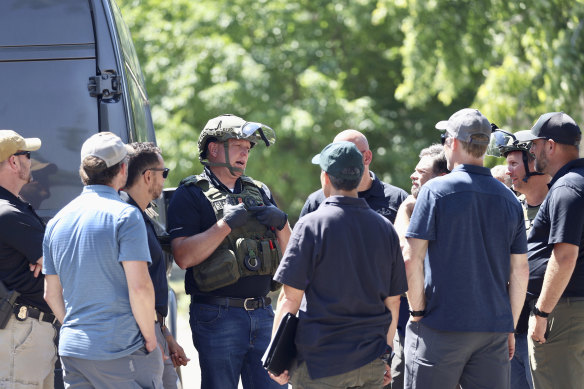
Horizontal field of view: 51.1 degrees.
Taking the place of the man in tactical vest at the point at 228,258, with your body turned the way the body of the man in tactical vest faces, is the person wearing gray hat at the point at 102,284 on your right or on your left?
on your right

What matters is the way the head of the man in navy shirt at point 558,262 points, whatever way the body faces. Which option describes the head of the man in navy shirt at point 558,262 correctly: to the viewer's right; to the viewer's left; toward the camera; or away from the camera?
to the viewer's left

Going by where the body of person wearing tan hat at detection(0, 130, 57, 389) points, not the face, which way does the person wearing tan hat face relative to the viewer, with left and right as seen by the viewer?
facing to the right of the viewer

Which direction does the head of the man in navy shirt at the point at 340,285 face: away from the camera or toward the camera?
away from the camera

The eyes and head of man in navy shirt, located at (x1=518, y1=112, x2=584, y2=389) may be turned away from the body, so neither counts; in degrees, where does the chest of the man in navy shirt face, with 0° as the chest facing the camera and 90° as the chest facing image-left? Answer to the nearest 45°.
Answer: approximately 90°

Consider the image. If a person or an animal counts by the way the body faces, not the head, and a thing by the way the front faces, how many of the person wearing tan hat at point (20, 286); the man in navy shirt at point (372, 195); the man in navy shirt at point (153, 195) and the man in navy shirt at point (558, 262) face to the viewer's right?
2

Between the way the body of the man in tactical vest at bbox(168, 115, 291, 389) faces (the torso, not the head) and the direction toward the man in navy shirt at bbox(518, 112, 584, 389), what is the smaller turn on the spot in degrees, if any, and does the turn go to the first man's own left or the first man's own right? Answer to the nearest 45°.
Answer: approximately 45° to the first man's own left

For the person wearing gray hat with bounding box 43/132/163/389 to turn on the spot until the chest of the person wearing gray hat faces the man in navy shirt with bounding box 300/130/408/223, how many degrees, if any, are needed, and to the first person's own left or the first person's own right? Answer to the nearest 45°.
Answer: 0° — they already face them

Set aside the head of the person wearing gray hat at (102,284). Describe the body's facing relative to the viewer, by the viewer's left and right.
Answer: facing away from the viewer and to the right of the viewer

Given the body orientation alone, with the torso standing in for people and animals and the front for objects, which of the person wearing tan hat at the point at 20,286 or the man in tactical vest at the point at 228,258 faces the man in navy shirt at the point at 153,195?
the person wearing tan hat
